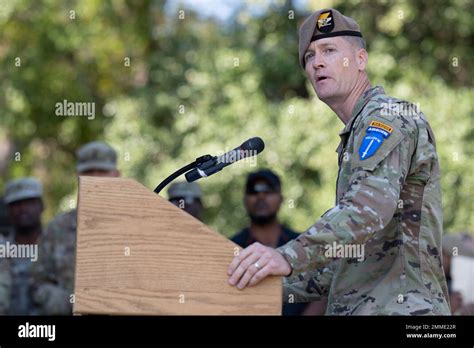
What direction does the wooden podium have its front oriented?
to the viewer's left

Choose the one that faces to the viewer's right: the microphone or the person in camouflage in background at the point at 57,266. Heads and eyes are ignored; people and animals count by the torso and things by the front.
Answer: the microphone

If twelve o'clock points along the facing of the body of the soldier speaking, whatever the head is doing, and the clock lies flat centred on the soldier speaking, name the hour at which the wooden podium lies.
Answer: The wooden podium is roughly at 11 o'clock from the soldier speaking.

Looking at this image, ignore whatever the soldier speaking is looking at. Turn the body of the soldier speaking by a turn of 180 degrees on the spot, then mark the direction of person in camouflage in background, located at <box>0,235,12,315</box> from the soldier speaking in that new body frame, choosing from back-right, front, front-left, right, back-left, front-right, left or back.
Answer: back-left

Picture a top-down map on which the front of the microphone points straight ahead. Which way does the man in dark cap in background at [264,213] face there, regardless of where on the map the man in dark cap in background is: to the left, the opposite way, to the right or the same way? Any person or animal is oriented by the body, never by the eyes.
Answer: to the right

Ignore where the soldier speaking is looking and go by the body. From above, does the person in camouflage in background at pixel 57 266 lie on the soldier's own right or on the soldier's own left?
on the soldier's own right

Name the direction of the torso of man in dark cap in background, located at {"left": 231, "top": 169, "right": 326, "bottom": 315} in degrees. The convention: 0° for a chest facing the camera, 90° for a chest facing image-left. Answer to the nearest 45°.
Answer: approximately 0°

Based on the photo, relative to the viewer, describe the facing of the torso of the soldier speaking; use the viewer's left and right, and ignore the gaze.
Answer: facing to the left of the viewer

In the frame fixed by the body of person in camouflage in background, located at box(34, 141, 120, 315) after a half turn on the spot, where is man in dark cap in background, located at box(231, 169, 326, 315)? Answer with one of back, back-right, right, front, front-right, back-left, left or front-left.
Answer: right

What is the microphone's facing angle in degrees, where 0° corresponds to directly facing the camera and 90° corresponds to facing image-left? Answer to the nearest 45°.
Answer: approximately 270°

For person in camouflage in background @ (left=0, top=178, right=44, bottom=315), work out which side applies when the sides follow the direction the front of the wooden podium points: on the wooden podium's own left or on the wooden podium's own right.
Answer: on the wooden podium's own right
